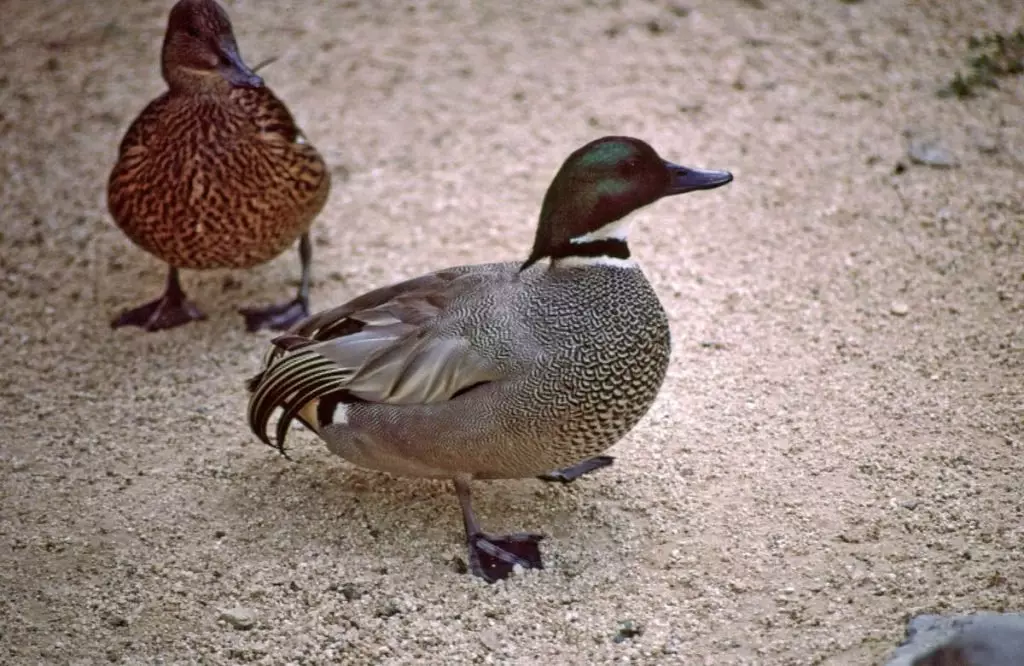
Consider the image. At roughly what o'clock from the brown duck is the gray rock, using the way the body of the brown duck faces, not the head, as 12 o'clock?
The gray rock is roughly at 11 o'clock from the brown duck.

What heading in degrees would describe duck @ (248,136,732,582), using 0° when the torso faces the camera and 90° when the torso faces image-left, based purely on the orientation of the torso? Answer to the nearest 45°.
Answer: approximately 270°

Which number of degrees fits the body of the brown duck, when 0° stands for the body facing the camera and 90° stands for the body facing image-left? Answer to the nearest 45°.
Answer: approximately 0°

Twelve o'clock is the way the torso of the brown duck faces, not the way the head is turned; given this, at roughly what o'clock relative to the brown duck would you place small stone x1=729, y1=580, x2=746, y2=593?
The small stone is roughly at 11 o'clock from the brown duck.

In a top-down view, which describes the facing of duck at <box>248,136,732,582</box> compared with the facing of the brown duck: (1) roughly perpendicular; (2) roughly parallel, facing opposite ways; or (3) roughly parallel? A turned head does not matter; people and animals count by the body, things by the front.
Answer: roughly perpendicular

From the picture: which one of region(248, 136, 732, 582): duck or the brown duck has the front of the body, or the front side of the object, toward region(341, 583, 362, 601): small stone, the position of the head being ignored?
the brown duck

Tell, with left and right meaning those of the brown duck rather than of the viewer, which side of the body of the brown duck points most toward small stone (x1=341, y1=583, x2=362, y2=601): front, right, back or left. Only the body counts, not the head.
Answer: front

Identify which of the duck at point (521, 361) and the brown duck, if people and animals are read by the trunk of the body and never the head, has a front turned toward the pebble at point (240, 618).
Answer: the brown duck

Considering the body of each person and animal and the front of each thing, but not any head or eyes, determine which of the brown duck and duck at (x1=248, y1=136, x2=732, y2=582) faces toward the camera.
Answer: the brown duck

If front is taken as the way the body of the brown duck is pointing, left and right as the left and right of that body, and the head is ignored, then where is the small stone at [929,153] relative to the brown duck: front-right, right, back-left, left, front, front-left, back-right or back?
left

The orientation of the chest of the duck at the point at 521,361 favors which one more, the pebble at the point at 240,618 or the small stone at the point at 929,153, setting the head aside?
the small stone

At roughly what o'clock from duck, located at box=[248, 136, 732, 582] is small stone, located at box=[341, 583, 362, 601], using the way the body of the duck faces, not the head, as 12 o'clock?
The small stone is roughly at 5 o'clock from the duck.

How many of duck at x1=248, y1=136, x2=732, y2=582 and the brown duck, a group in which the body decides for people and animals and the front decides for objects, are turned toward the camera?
1

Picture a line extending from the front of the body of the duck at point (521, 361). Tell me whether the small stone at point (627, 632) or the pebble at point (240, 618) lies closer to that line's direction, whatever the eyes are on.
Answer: the small stone

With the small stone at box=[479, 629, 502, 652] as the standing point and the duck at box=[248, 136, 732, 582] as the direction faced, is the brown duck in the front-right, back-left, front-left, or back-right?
front-left

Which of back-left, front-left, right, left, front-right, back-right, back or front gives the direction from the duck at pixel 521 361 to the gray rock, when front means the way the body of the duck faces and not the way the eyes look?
front-right

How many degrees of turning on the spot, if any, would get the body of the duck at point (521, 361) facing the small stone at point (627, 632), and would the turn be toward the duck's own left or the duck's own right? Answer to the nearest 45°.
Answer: approximately 45° to the duck's own right
